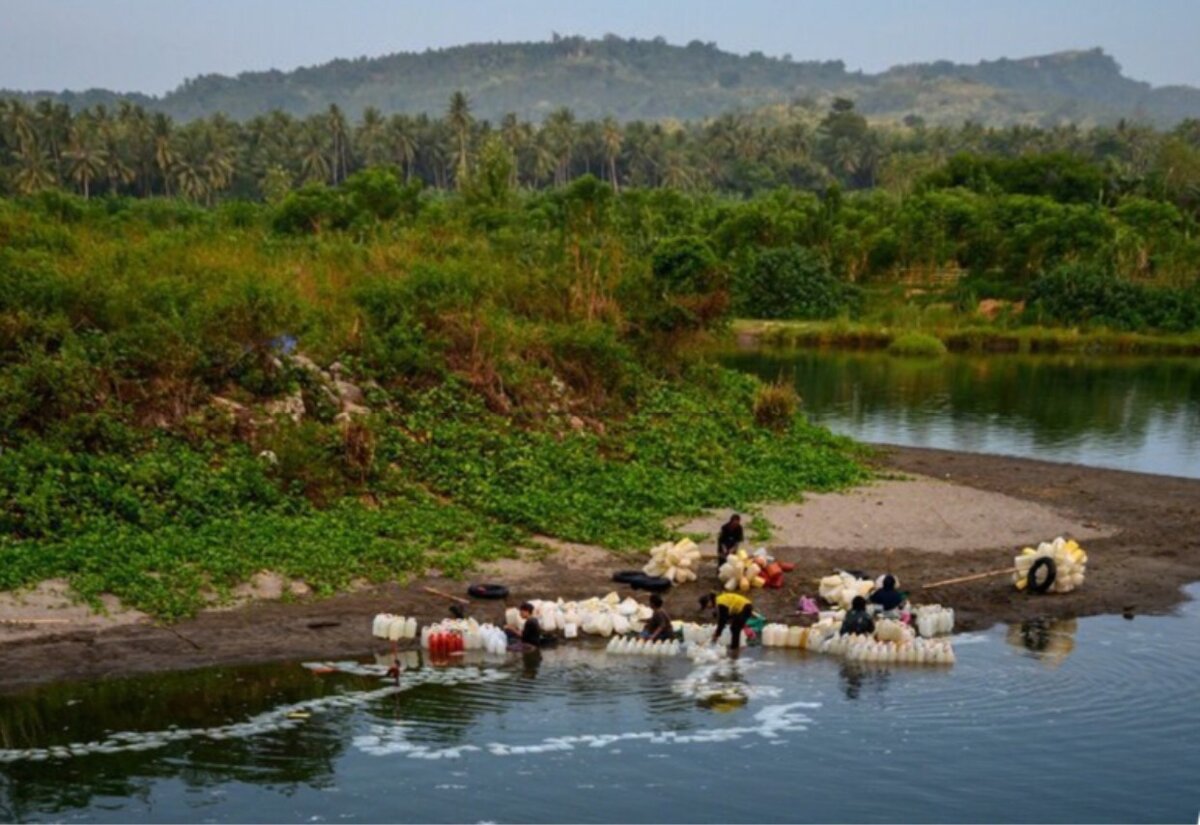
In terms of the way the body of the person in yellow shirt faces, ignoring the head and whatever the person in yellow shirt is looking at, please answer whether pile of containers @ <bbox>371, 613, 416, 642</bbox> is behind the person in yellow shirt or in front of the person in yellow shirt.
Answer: in front

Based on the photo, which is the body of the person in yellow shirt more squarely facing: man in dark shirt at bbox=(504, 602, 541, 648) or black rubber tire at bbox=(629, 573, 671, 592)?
the man in dark shirt

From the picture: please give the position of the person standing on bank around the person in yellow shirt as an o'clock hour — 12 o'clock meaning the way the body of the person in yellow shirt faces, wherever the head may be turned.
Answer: The person standing on bank is roughly at 3 o'clock from the person in yellow shirt.

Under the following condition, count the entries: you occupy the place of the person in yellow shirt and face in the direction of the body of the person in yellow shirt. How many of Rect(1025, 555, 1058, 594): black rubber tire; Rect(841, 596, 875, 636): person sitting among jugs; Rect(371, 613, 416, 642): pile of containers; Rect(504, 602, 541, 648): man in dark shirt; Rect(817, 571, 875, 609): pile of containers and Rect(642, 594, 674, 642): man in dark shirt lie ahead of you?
3

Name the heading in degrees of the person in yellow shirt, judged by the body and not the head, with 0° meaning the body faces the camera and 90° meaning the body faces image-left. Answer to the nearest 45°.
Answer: approximately 90°

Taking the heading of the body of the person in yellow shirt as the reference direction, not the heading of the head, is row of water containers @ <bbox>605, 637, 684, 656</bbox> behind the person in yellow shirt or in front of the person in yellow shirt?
in front

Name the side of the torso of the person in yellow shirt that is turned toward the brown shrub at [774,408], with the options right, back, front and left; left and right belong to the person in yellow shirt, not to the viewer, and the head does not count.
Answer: right

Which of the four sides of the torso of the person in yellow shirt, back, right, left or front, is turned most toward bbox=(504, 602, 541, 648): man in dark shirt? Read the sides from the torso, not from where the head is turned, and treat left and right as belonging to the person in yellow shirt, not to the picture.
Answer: front

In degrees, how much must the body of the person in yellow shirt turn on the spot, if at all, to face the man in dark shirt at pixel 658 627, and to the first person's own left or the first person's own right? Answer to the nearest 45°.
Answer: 0° — they already face them

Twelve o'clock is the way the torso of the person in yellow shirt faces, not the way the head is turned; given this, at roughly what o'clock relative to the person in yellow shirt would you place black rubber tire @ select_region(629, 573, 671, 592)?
The black rubber tire is roughly at 2 o'clock from the person in yellow shirt.

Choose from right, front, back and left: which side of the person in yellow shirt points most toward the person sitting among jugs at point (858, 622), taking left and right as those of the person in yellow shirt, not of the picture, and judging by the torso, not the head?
back
